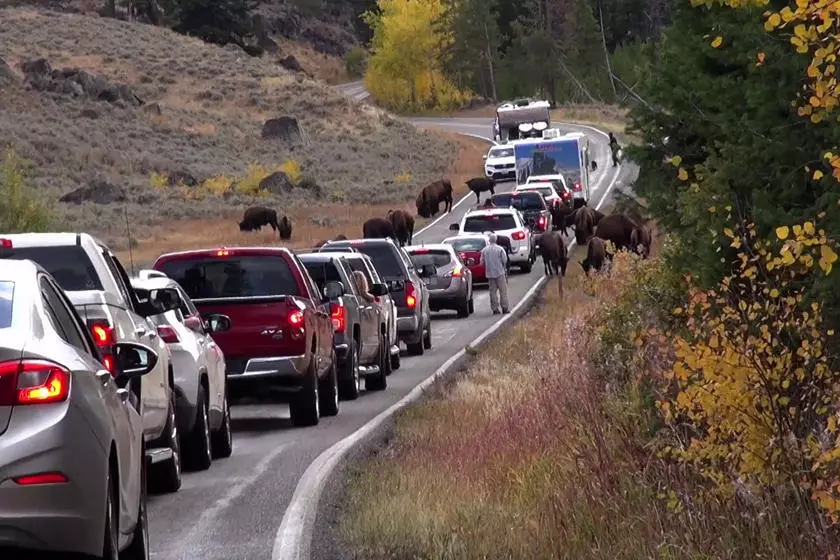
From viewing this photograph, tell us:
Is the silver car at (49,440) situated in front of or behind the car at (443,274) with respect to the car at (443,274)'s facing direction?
behind

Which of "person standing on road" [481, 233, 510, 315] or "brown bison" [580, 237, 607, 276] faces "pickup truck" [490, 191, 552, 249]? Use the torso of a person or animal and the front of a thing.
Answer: the person standing on road

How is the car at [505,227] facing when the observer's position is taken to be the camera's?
facing away from the viewer

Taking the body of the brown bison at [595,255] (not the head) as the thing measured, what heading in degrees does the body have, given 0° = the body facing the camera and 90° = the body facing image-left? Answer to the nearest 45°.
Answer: approximately 0°
